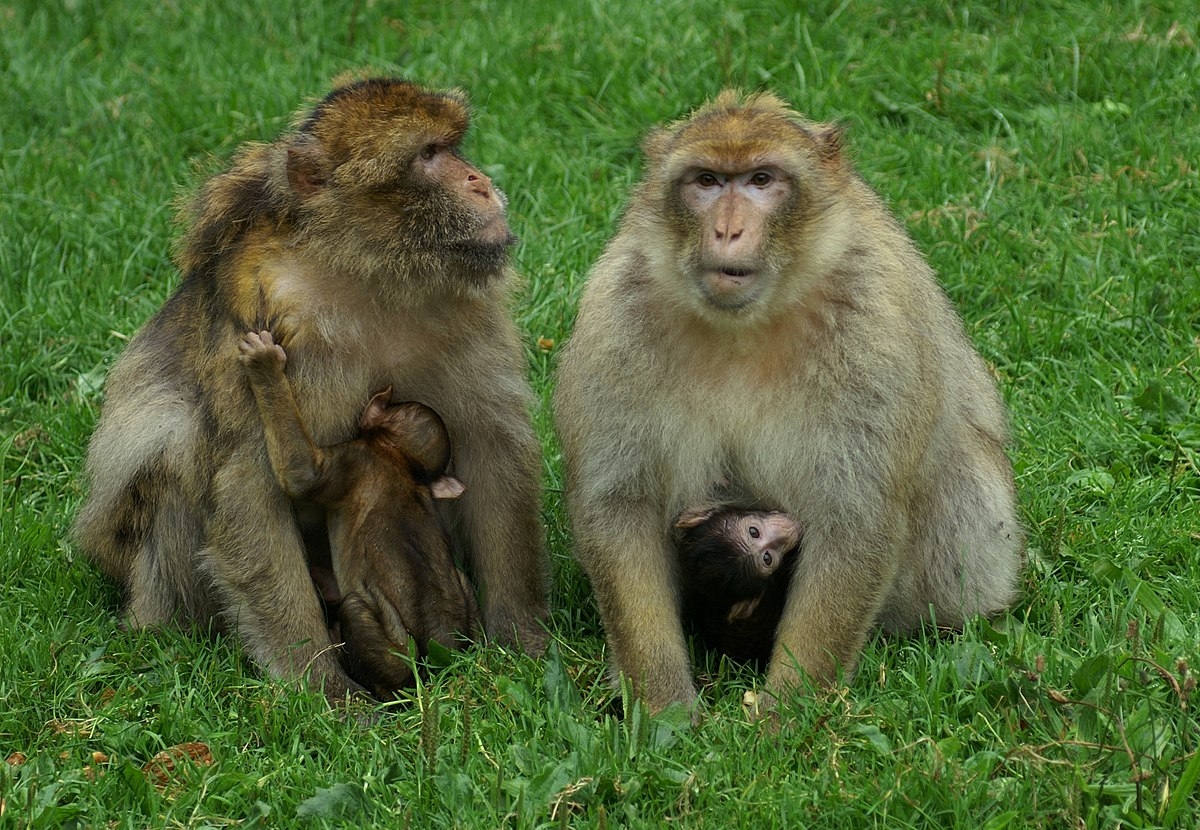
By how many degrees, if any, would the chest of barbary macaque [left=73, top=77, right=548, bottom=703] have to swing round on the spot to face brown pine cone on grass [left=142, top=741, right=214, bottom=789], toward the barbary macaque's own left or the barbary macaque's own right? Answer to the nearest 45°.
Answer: approximately 90° to the barbary macaque's own right

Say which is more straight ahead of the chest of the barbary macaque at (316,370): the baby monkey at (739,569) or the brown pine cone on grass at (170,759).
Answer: the baby monkey

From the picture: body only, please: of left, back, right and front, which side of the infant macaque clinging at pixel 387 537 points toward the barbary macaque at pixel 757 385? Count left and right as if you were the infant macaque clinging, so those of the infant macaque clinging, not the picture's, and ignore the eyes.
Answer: right

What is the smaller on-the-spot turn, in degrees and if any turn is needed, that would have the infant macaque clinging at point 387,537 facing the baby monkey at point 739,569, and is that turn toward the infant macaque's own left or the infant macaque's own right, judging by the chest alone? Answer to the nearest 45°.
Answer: approximately 90° to the infant macaque's own right

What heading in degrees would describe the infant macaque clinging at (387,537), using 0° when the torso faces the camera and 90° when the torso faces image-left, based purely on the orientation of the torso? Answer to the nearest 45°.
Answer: approximately 180°

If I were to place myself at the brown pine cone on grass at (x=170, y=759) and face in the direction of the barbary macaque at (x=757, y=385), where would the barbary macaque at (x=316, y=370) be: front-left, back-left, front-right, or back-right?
front-left

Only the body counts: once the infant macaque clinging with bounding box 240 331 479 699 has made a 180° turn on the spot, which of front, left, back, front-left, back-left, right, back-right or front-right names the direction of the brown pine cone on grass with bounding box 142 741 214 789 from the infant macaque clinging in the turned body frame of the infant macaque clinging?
front-right

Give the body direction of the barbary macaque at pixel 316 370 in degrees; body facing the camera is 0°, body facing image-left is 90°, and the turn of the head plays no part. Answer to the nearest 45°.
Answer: approximately 315°
